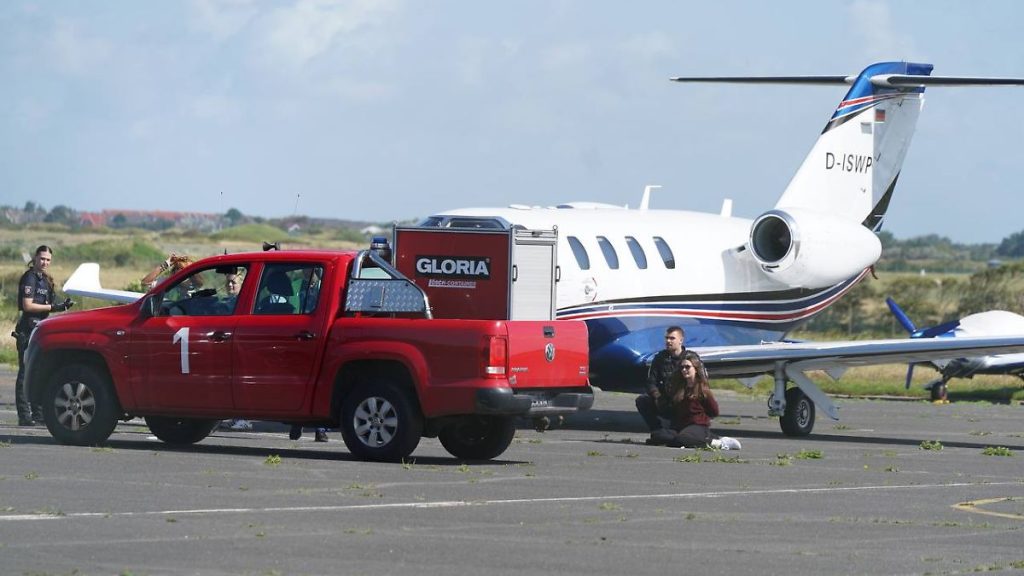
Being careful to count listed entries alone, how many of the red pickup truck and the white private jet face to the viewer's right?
0

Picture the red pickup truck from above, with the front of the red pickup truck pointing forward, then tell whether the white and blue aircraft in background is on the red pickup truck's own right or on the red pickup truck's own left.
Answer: on the red pickup truck's own right

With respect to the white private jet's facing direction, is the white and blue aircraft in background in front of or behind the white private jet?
behind

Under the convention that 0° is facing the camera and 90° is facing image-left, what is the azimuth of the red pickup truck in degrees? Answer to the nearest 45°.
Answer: approximately 135°

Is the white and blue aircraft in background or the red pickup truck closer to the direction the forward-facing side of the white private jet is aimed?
the red pickup truck

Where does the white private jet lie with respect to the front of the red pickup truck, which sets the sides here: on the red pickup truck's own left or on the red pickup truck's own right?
on the red pickup truck's own right

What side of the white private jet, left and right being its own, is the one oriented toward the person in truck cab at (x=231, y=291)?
front

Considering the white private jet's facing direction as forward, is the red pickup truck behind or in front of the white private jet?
in front

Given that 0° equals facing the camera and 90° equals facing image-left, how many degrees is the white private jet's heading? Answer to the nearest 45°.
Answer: approximately 45°
